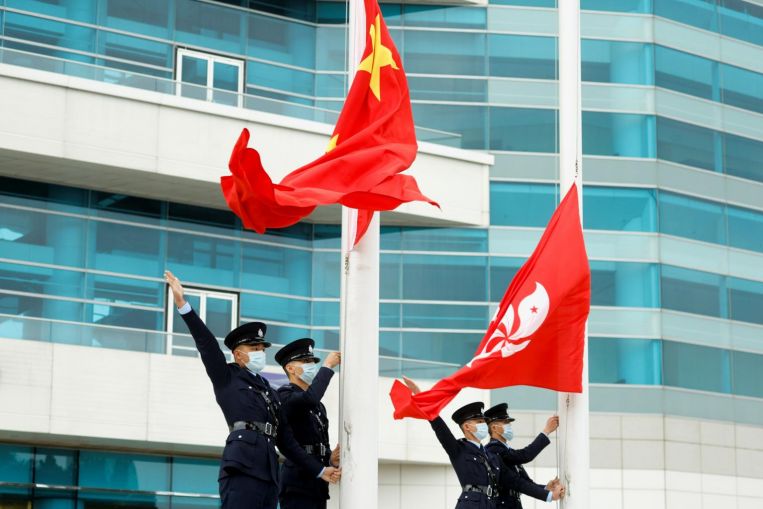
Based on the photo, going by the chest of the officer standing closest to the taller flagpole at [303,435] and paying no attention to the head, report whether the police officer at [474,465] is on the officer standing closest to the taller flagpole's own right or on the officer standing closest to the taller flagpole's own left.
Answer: on the officer standing closest to the taller flagpole's own left

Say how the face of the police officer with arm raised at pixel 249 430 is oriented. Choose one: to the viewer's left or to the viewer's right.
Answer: to the viewer's right

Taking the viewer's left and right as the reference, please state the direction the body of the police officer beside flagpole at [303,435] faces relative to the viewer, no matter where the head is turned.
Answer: facing the viewer and to the right of the viewer

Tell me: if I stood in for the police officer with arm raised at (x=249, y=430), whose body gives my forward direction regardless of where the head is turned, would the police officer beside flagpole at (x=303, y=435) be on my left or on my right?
on my left

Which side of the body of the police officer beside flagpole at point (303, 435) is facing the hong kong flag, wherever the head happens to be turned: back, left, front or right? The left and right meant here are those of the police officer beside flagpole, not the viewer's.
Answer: left

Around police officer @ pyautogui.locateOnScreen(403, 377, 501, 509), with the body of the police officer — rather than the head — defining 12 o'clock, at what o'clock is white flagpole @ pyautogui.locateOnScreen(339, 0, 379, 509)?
The white flagpole is roughly at 2 o'clock from the police officer.

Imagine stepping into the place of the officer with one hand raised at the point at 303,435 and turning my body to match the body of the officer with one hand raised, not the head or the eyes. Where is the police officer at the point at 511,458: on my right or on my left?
on my left

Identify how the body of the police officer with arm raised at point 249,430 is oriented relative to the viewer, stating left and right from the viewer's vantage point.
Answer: facing the viewer and to the right of the viewer

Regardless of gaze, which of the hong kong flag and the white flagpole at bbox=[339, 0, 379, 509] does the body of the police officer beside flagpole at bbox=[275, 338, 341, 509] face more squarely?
the white flagpole

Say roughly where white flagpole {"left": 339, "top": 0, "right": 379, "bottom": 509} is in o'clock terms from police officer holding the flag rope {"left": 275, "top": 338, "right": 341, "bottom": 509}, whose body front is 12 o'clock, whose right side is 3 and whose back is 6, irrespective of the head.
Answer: The white flagpole is roughly at 12 o'clock from the police officer holding the flag rope.

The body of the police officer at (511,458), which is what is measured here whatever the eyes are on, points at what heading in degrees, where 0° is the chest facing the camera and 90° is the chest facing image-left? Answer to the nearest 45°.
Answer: approximately 270°

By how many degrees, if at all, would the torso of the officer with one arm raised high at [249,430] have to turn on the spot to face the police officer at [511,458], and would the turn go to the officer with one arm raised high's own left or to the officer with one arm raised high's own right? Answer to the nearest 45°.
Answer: approximately 90° to the officer with one arm raised high's own left

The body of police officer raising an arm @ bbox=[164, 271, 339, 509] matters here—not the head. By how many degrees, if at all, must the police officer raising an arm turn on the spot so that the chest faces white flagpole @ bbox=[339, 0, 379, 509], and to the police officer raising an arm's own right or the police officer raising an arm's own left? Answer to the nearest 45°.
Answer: approximately 45° to the police officer raising an arm's own left

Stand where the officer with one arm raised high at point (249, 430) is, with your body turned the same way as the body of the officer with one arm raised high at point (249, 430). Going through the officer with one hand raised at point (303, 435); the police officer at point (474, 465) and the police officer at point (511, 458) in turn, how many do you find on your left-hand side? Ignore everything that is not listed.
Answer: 3
